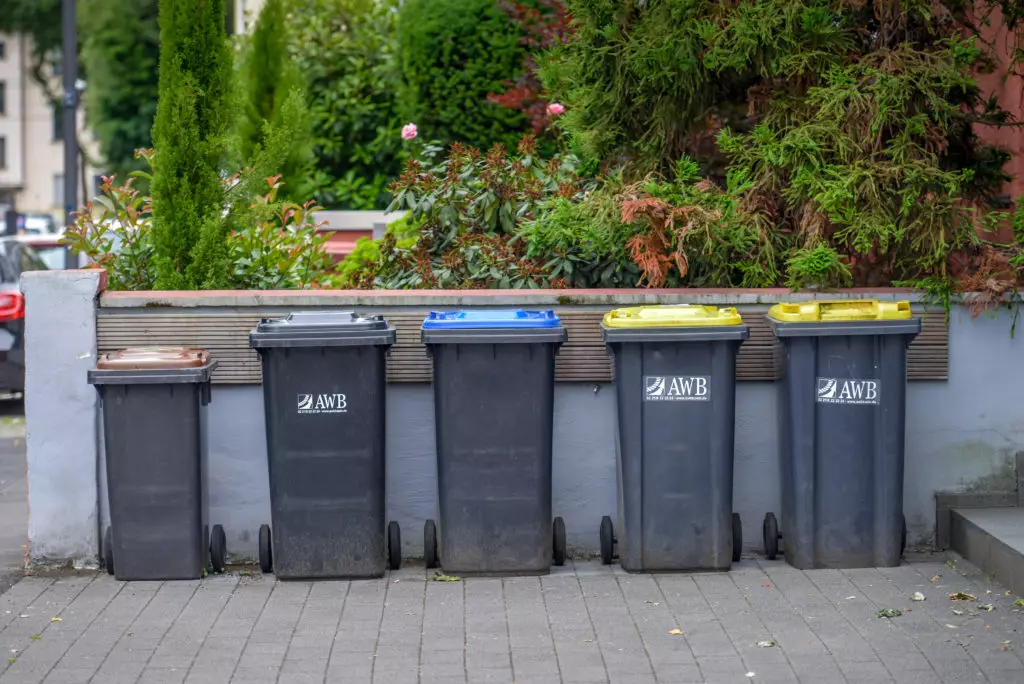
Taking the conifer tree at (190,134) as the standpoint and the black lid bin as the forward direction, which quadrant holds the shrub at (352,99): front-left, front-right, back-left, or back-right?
back-left

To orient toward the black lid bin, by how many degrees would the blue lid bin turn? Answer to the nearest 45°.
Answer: approximately 90° to its right

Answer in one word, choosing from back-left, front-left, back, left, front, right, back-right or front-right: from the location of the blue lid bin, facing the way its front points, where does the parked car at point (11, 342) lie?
back-right

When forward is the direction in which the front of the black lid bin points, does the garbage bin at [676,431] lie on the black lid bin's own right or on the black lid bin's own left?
on the black lid bin's own left

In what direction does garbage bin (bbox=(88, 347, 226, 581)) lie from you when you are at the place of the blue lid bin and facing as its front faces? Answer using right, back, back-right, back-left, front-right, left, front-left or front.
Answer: right

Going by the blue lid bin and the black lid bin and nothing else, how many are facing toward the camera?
2

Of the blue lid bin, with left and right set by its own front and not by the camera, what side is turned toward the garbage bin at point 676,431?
left

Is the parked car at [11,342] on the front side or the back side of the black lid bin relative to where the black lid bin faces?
on the back side

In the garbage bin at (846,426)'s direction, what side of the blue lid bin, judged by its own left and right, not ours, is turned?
left

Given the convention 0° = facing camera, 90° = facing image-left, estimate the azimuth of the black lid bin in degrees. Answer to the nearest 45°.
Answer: approximately 0°
